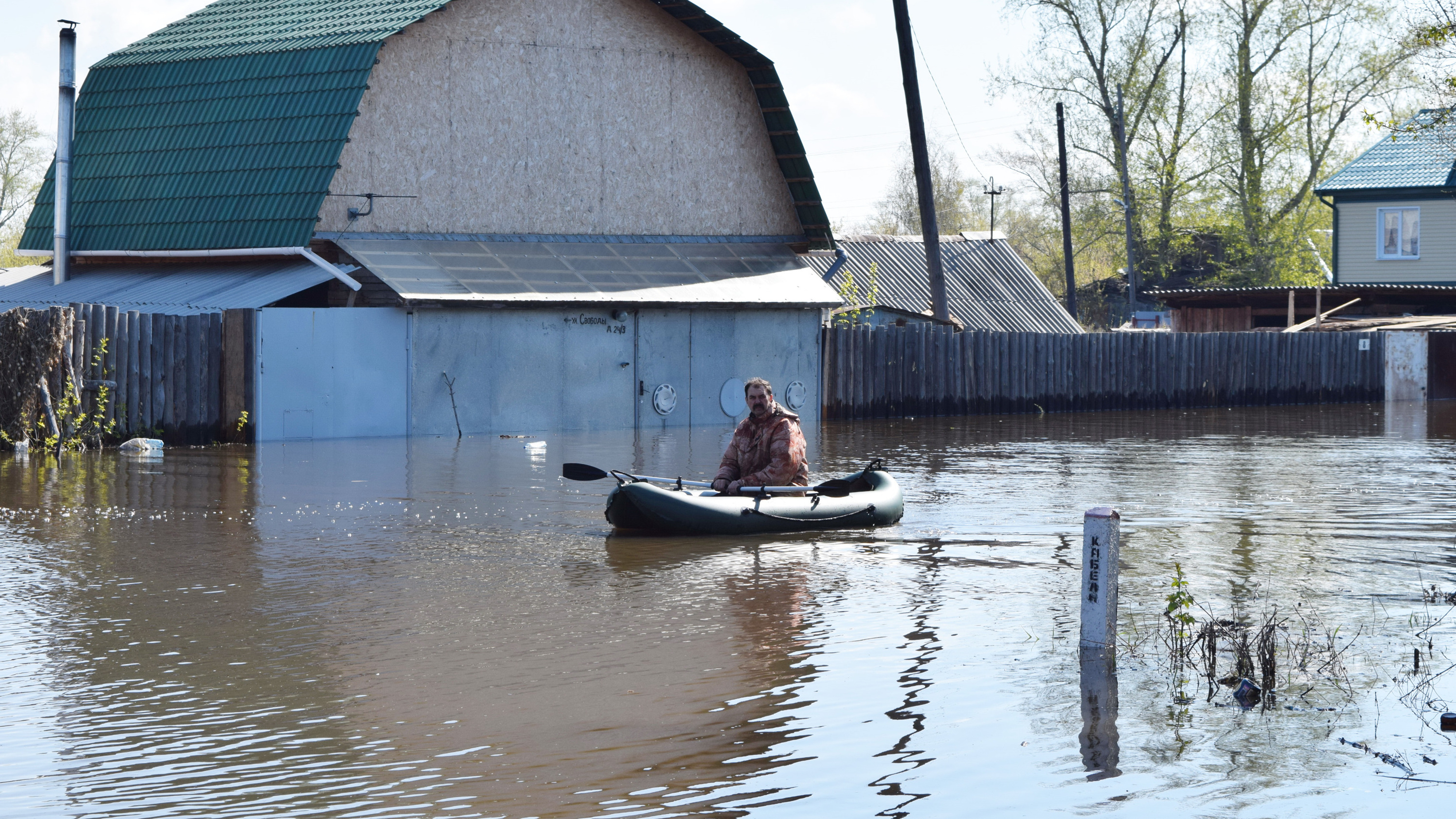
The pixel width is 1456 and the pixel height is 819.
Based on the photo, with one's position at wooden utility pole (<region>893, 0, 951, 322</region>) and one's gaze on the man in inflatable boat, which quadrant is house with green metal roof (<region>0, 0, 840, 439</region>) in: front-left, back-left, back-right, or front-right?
front-right

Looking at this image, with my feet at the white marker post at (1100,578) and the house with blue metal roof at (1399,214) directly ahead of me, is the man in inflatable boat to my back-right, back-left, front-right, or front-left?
front-left

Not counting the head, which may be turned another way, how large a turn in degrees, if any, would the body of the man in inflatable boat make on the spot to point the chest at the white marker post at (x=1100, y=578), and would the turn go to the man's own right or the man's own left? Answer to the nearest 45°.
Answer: approximately 45° to the man's own left

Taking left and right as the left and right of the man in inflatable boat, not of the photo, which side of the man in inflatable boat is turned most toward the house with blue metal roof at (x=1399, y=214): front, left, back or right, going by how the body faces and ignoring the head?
back

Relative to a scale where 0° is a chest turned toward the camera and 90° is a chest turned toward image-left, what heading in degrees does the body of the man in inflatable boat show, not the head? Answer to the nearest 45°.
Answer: approximately 45°
